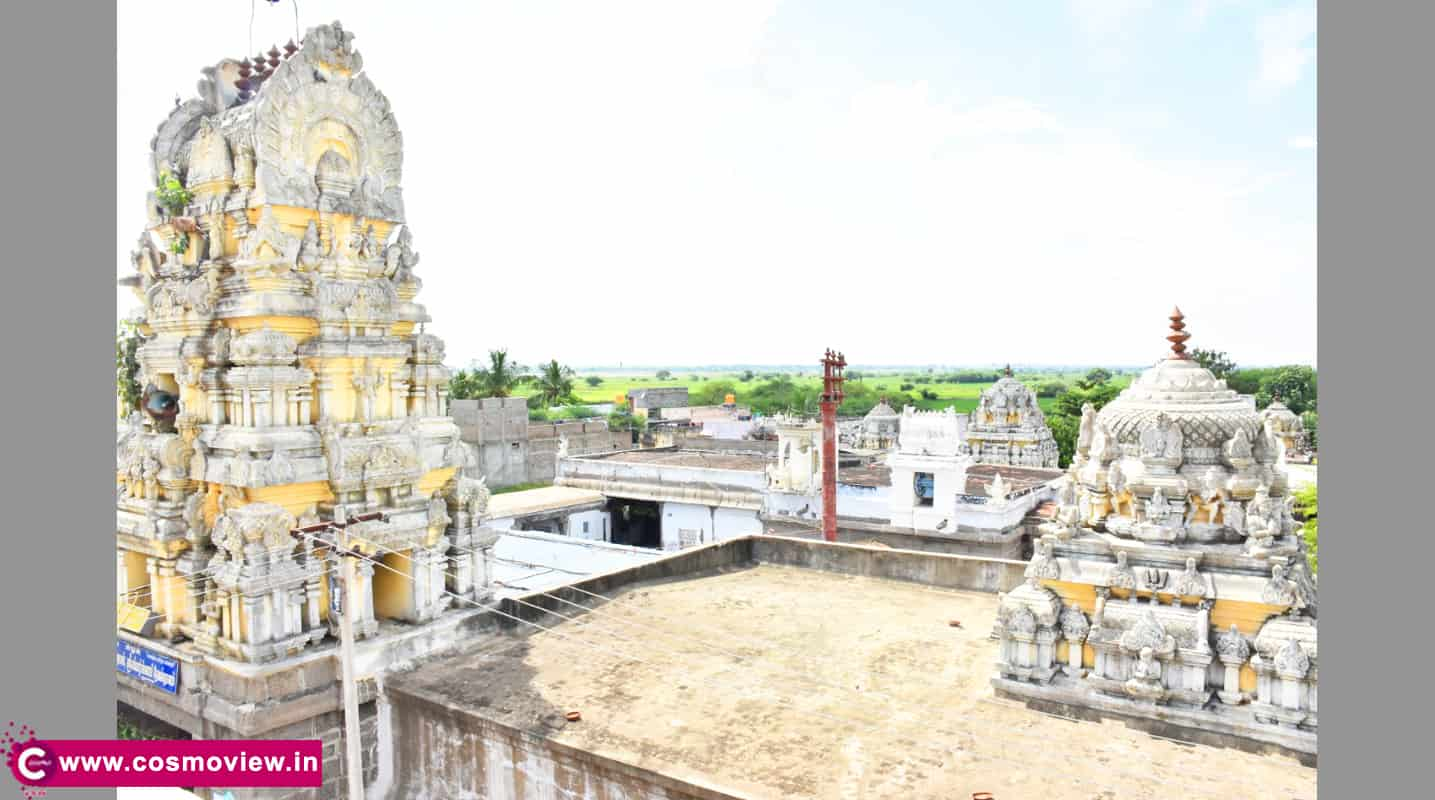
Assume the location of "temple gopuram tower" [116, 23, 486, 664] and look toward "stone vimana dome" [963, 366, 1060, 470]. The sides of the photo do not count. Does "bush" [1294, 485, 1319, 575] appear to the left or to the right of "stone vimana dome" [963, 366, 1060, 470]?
right

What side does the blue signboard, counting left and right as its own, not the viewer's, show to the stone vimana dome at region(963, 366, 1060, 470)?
back

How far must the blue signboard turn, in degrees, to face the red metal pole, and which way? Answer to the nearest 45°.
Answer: approximately 180°

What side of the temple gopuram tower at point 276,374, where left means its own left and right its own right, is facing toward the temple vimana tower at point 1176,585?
left

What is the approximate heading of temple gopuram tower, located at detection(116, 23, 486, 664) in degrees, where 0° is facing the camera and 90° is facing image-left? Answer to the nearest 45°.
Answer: approximately 45°

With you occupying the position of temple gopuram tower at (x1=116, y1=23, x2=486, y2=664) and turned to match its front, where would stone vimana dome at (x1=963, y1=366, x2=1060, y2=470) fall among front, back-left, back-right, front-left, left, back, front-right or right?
back

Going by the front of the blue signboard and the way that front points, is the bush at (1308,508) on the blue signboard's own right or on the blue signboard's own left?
on the blue signboard's own left

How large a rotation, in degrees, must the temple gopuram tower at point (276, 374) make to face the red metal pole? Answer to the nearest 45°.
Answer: approximately 180°

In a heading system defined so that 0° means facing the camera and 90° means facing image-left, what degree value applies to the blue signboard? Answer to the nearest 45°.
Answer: approximately 45°

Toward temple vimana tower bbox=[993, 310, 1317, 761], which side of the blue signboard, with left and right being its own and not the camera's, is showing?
left
